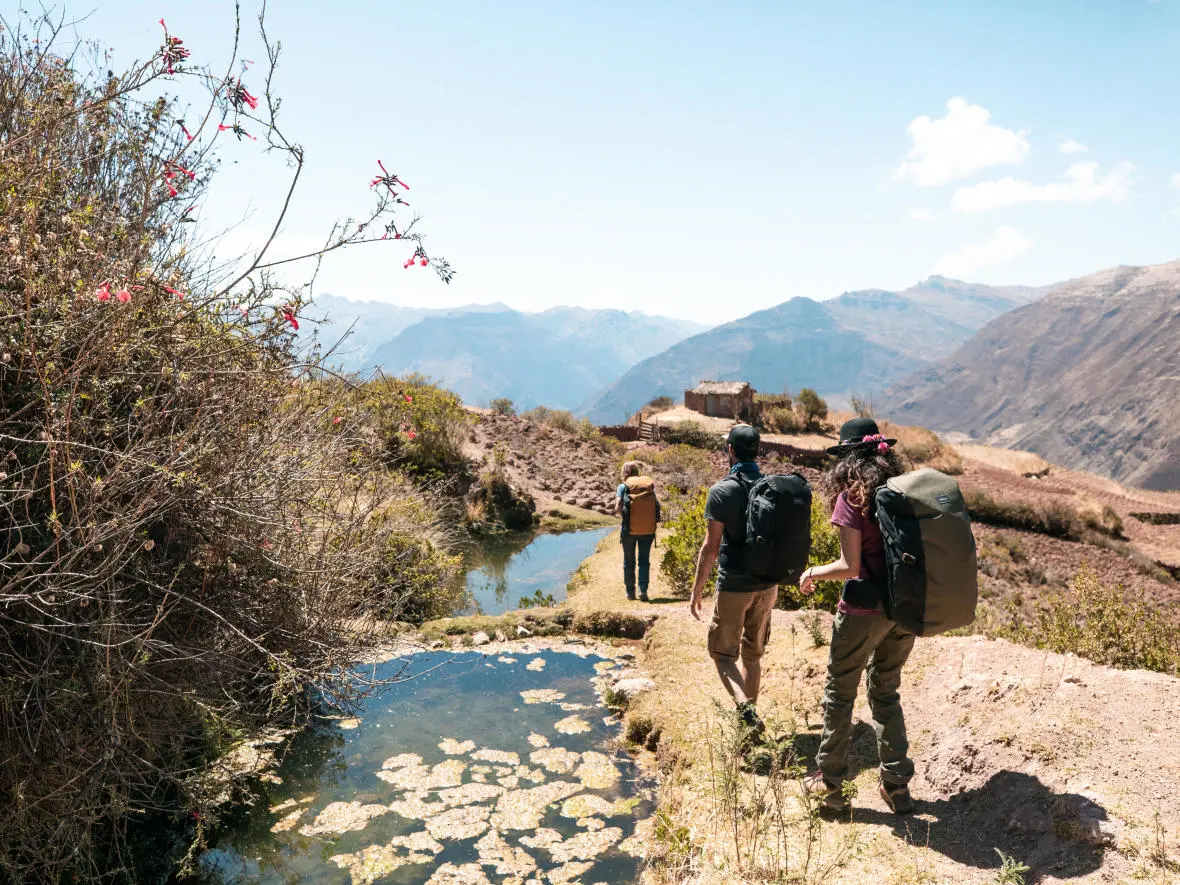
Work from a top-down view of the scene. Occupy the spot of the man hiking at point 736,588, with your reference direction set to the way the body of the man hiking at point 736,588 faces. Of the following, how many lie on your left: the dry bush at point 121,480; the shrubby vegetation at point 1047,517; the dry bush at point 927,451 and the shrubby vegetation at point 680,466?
1

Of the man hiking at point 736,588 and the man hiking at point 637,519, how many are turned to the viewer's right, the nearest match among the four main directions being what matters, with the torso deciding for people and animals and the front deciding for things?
0

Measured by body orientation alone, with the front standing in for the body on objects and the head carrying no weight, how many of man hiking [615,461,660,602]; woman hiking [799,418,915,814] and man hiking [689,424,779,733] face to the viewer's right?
0

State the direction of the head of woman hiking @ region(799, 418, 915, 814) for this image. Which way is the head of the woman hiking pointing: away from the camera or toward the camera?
away from the camera

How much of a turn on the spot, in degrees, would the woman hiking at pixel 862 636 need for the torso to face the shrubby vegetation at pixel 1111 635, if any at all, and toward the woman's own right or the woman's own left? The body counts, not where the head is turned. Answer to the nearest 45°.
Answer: approximately 90° to the woman's own right

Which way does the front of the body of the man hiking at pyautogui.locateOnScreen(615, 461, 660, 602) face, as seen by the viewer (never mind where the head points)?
away from the camera

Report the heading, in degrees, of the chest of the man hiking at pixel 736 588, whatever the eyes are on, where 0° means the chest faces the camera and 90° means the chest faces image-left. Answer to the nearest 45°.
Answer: approximately 135°

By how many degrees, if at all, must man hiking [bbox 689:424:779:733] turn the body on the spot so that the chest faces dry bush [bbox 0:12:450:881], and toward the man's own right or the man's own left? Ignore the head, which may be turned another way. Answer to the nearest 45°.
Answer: approximately 90° to the man's own left

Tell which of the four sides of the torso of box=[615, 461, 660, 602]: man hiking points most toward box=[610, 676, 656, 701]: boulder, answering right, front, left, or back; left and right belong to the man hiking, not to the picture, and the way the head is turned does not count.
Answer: back

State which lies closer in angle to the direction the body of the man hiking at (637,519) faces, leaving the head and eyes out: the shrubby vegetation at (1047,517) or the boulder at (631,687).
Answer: the shrubby vegetation

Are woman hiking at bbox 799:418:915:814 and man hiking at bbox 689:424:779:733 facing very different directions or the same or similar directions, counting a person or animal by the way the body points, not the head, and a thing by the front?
same or similar directions

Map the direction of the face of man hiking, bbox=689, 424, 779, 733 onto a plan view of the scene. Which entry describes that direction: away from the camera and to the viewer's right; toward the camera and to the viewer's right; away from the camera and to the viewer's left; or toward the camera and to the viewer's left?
away from the camera and to the viewer's left

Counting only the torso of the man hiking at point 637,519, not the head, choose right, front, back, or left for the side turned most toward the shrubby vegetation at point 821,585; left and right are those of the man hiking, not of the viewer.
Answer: right

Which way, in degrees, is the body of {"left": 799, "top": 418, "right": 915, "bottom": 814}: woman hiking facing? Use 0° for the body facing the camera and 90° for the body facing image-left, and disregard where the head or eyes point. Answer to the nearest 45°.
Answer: approximately 135°

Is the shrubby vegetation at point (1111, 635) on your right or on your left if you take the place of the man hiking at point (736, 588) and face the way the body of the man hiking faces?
on your right
